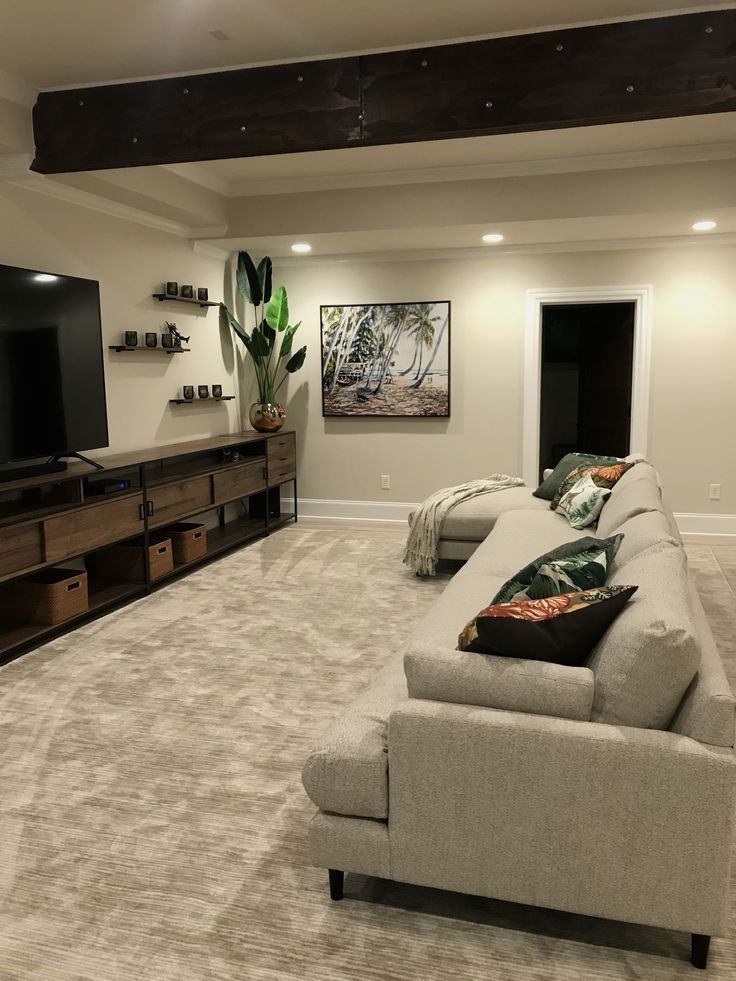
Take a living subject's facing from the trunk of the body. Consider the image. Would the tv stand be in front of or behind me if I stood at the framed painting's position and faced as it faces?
in front

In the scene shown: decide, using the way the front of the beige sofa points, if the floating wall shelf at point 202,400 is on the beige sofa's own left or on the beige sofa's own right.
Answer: on the beige sofa's own right

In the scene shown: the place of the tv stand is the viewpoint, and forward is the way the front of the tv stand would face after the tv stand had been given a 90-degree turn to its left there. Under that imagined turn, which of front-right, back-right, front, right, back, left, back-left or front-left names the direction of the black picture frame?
front

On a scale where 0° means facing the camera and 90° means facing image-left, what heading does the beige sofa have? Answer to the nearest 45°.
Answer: approximately 90°

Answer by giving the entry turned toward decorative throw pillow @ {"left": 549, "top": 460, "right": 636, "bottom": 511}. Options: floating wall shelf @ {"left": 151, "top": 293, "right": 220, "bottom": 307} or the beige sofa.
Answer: the floating wall shelf

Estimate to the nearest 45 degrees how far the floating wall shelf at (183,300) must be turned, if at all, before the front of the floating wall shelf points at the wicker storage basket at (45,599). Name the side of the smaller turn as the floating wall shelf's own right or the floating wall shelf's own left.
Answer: approximately 90° to the floating wall shelf's own right

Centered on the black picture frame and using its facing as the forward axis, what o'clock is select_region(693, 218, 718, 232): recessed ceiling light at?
The recessed ceiling light is roughly at 10 o'clock from the black picture frame.

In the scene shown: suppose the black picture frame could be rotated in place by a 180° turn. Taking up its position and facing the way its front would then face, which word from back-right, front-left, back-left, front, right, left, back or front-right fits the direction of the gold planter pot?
left
